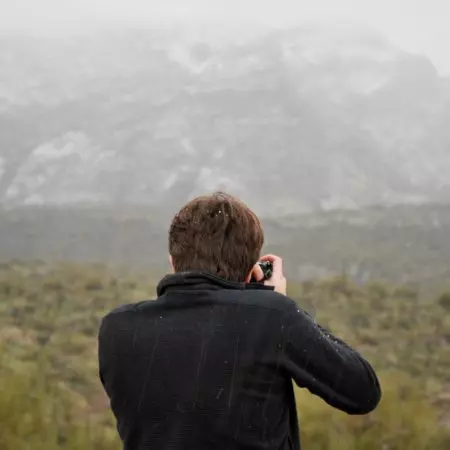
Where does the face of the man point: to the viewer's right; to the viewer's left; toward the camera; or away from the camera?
away from the camera

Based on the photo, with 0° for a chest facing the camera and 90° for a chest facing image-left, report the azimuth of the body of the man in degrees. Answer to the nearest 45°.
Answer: approximately 180°
